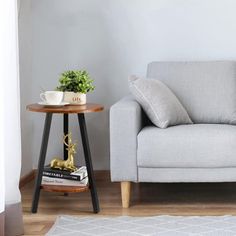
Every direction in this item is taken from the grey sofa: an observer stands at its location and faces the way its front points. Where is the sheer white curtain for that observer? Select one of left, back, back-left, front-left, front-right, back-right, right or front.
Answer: front-right

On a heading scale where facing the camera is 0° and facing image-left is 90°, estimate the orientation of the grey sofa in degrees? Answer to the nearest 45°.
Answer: approximately 0°

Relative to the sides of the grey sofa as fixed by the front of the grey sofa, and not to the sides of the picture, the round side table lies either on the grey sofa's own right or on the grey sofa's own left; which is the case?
on the grey sofa's own right
